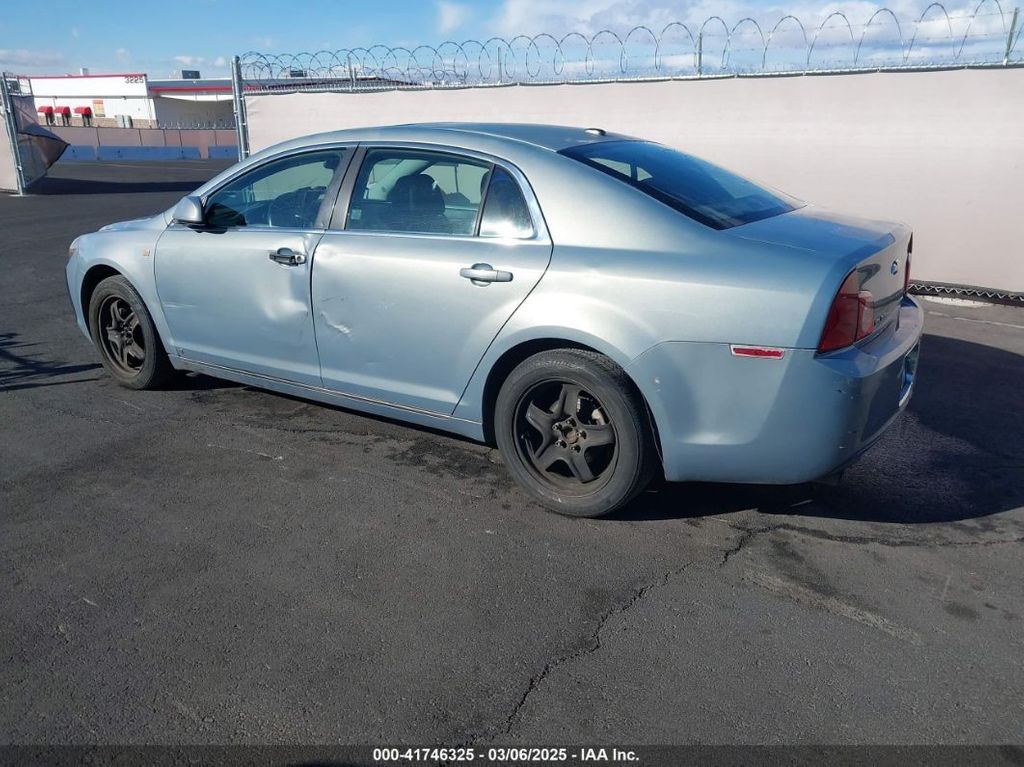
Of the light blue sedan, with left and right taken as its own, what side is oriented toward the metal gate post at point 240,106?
front

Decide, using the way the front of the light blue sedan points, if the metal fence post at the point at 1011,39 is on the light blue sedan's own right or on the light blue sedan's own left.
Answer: on the light blue sedan's own right

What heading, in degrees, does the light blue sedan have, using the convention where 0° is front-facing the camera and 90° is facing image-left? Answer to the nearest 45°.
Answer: approximately 135°

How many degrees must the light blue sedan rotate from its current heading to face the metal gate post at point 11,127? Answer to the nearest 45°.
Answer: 0° — it already faces it
